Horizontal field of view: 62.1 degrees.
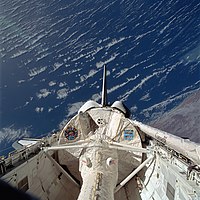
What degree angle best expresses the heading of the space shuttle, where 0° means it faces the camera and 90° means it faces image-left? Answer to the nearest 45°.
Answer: approximately 0°
